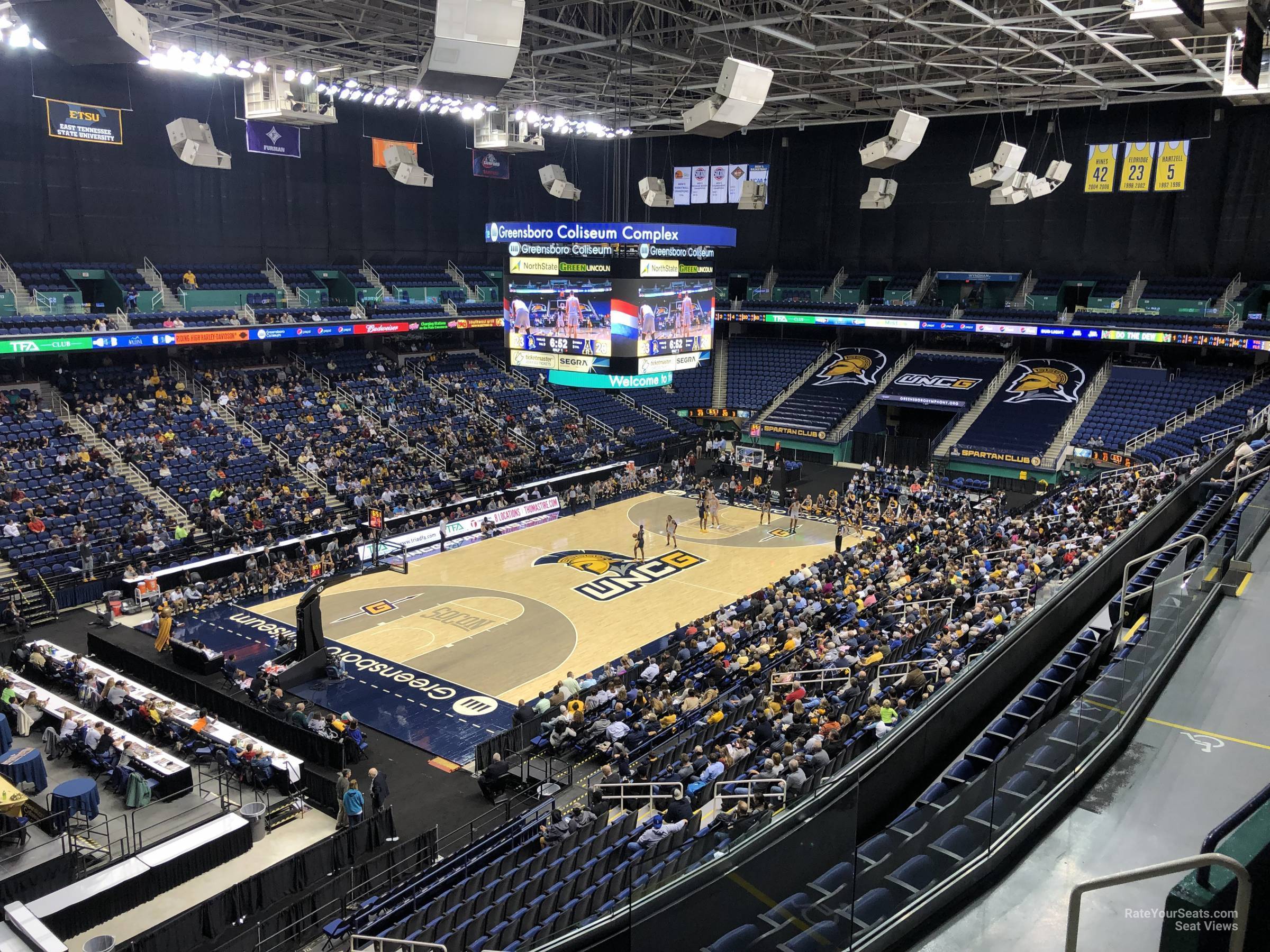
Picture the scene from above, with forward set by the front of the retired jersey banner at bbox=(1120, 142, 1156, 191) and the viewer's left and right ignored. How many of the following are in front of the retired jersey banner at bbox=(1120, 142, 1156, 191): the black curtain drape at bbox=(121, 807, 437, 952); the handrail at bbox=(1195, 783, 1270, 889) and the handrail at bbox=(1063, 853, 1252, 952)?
3

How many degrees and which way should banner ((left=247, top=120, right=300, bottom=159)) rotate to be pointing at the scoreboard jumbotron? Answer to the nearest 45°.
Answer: approximately 45° to its left

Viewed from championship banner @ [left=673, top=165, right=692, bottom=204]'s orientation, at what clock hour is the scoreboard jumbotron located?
The scoreboard jumbotron is roughly at 12 o'clock from the championship banner.

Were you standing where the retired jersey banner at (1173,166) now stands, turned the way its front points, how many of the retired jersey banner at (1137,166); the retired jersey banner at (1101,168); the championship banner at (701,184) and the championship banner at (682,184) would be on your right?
4

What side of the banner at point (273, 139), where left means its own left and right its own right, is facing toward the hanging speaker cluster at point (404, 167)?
left

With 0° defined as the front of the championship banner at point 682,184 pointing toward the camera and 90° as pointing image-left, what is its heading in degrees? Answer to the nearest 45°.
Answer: approximately 0°

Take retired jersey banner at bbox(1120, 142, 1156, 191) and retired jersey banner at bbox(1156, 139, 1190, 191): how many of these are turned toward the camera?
2

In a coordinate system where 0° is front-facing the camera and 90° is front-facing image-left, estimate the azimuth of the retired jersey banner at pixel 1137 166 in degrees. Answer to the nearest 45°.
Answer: approximately 0°
